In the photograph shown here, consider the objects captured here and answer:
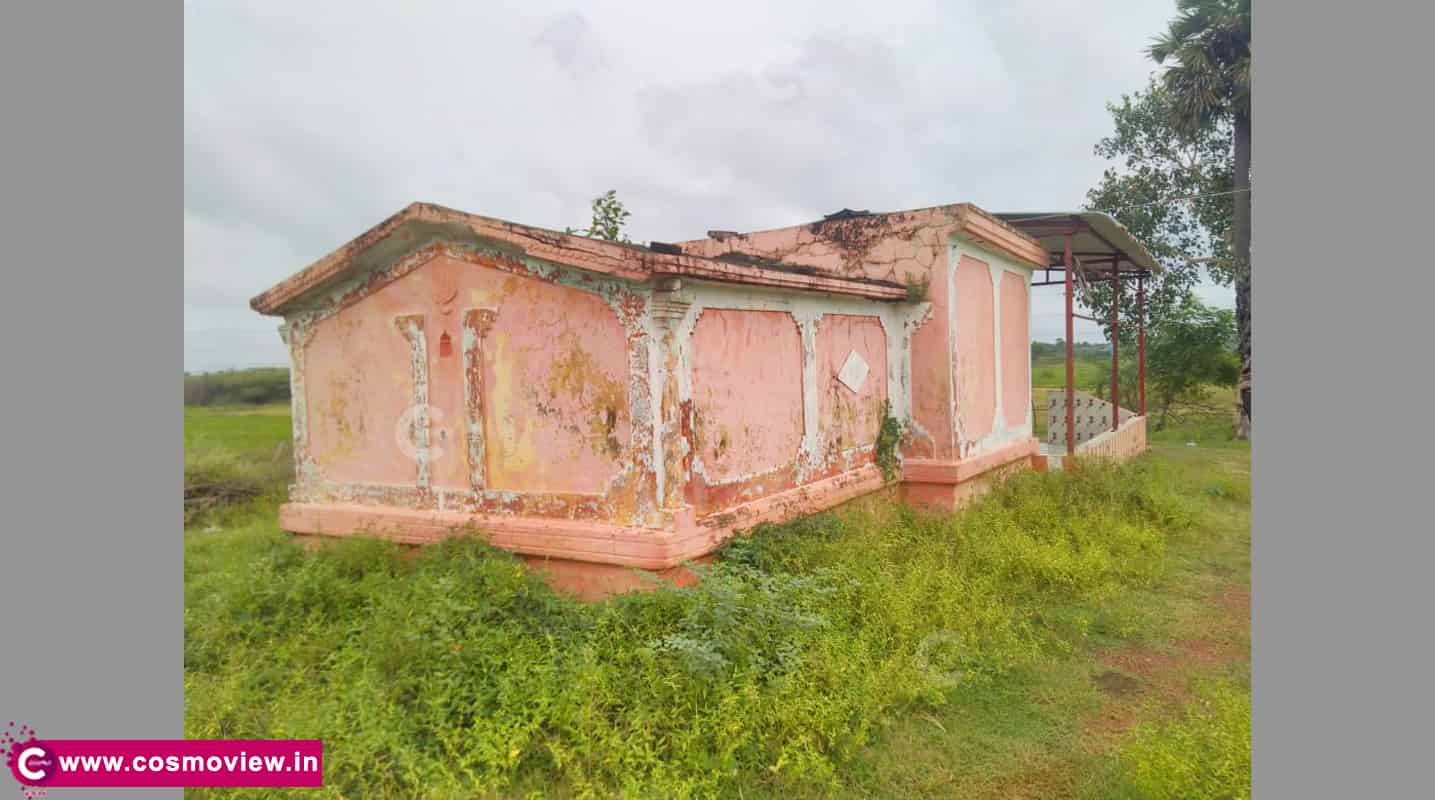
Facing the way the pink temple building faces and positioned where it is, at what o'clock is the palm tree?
The palm tree is roughly at 12 o'clock from the pink temple building.

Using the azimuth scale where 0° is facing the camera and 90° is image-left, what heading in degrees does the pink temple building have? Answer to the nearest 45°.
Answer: approximately 225°

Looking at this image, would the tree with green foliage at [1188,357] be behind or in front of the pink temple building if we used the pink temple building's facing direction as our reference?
in front
